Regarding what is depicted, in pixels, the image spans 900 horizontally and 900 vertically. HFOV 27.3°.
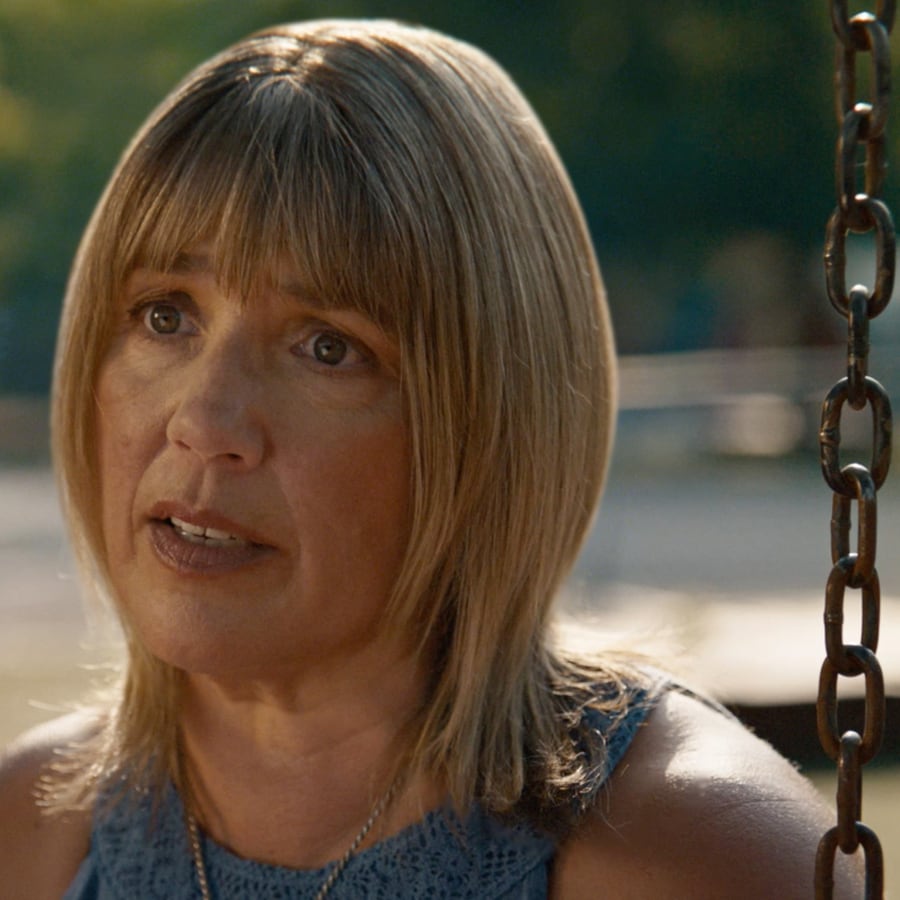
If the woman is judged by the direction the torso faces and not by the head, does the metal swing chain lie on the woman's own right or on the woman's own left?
on the woman's own left

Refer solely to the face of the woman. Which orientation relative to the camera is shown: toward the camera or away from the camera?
toward the camera

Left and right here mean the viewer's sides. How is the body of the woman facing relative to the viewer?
facing the viewer and to the left of the viewer
